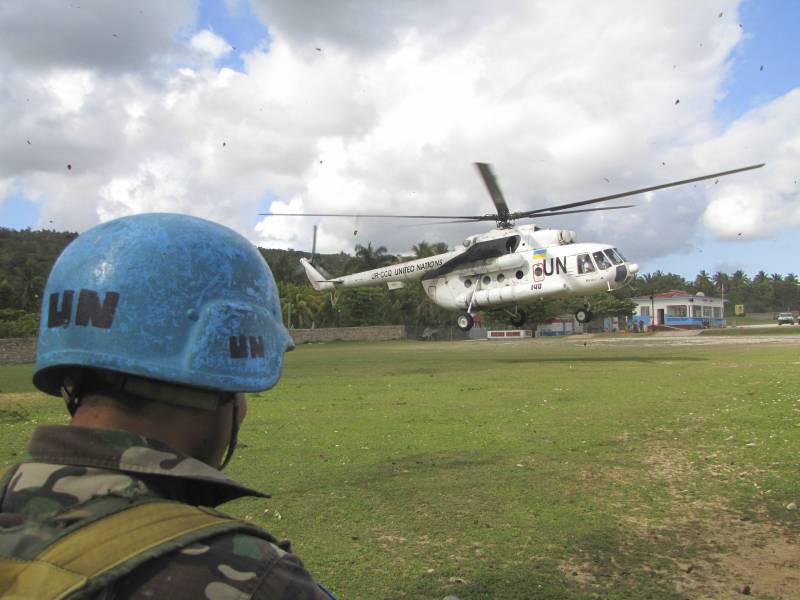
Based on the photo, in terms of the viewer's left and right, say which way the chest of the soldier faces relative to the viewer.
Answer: facing away from the viewer and to the right of the viewer

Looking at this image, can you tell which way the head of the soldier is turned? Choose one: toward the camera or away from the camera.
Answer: away from the camera

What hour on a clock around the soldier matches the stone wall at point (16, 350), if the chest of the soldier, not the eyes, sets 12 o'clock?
The stone wall is roughly at 10 o'clock from the soldier.
